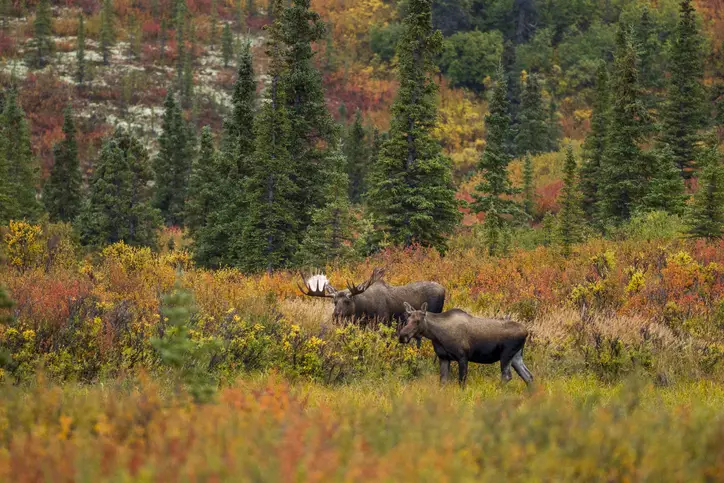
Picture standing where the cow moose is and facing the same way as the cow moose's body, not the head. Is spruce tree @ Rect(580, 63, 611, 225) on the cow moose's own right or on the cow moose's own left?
on the cow moose's own right

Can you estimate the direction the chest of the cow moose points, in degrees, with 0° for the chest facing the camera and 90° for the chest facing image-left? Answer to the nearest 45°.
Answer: approximately 90°

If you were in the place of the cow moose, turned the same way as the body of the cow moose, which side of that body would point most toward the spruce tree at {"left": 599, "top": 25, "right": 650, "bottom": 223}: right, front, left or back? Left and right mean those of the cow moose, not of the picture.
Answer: right

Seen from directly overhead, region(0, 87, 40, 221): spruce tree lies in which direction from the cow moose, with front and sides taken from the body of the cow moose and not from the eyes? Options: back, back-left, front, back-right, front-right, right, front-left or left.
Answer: front-right

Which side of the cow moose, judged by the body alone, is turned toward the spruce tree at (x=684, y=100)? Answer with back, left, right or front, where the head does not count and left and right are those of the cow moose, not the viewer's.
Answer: right

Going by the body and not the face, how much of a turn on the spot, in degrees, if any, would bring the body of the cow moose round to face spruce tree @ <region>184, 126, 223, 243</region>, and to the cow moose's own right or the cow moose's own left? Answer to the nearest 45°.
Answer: approximately 45° to the cow moose's own right

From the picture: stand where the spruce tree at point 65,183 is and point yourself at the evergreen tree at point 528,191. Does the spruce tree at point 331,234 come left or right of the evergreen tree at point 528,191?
right

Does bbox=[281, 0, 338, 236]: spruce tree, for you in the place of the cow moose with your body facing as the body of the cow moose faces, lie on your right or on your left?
on your right

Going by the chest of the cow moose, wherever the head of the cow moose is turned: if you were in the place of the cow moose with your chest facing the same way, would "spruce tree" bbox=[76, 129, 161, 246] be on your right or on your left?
on your right

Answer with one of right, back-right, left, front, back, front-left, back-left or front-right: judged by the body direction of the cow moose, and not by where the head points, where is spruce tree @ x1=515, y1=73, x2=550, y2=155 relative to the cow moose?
right
